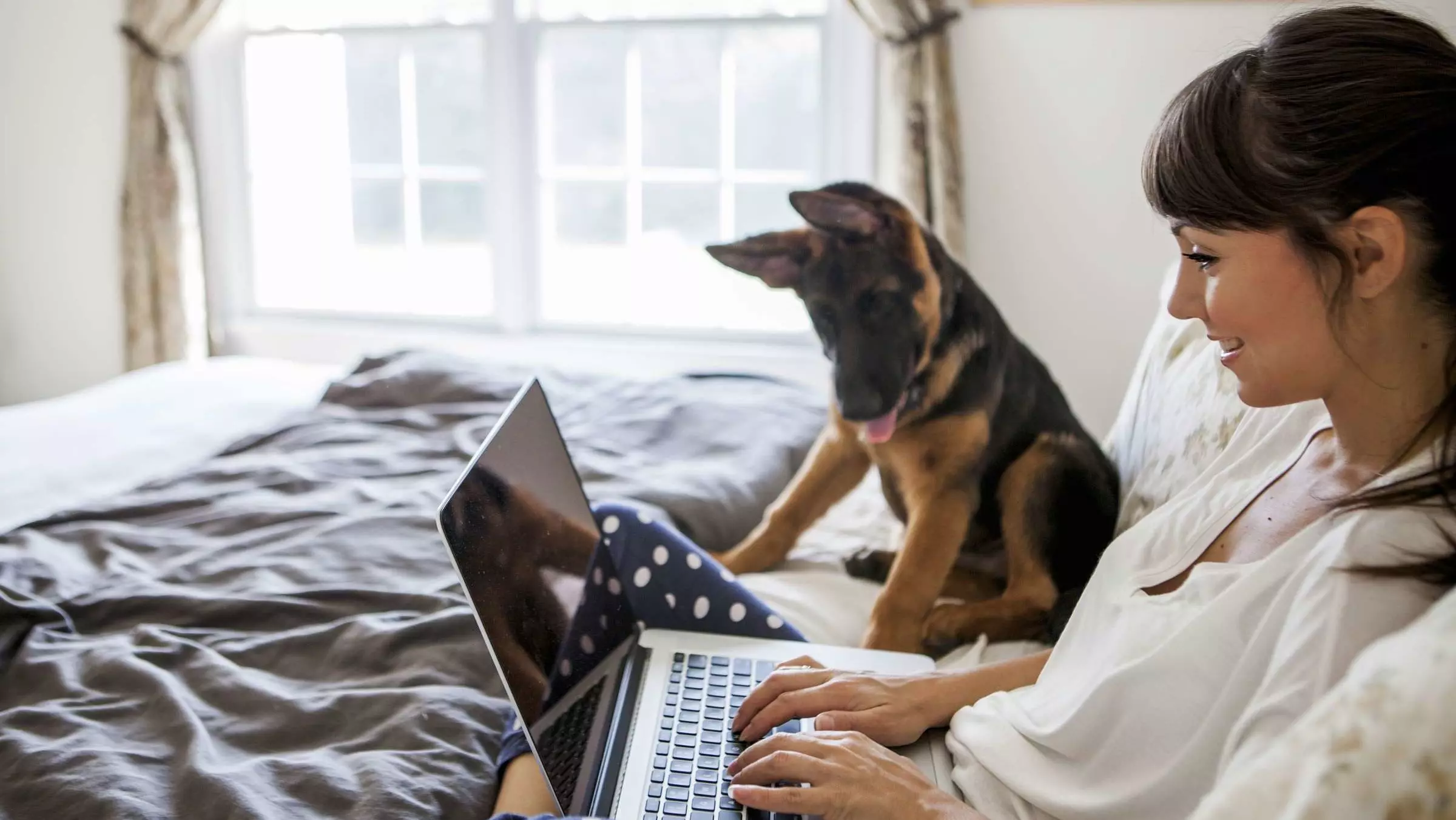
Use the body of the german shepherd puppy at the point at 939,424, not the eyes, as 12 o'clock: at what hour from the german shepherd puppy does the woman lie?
The woman is roughly at 10 o'clock from the german shepherd puppy.

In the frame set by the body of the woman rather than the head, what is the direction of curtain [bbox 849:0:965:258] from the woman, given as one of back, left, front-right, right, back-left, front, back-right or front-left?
right

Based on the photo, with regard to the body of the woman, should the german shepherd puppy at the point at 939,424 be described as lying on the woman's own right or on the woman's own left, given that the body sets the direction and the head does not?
on the woman's own right

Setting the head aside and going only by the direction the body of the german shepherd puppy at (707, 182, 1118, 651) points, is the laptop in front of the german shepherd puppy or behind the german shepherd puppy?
in front

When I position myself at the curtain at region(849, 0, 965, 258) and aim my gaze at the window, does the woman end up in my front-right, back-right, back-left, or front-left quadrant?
back-left

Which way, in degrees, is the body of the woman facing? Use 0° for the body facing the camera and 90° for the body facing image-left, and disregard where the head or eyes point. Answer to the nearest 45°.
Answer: approximately 90°

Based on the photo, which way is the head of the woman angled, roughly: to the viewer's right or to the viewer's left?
to the viewer's left

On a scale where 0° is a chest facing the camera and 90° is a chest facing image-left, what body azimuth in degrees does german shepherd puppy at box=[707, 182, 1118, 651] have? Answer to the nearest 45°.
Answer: approximately 45°

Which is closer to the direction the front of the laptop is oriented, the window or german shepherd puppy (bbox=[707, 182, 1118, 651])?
the german shepherd puppy

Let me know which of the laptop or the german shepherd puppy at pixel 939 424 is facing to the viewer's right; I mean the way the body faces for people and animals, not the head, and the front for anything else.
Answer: the laptop

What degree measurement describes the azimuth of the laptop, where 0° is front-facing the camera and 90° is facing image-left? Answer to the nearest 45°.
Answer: approximately 270°
